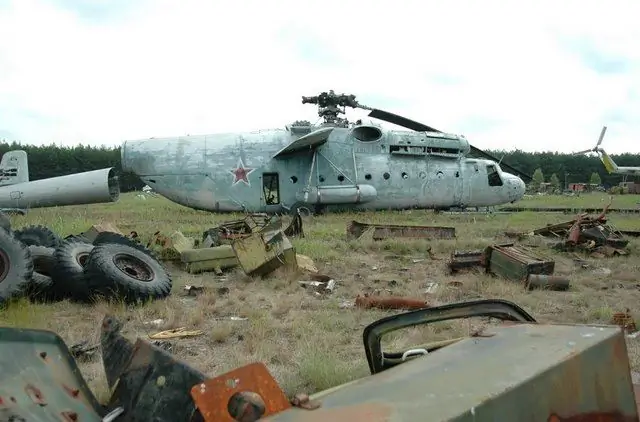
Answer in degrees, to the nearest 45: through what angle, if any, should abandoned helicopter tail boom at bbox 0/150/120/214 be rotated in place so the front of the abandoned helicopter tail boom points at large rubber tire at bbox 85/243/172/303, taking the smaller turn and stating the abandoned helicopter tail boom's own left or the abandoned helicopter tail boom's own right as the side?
approximately 90° to the abandoned helicopter tail boom's own right

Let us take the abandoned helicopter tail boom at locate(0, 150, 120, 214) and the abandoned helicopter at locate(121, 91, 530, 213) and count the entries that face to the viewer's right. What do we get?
2

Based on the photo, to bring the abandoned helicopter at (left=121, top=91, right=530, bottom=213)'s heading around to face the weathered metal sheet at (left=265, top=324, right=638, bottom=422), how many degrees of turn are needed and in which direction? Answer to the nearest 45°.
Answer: approximately 90° to its right

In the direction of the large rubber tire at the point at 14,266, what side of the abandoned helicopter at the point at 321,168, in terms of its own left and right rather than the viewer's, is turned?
right

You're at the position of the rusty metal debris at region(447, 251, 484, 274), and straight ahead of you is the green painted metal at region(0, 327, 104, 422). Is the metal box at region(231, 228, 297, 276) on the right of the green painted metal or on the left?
right

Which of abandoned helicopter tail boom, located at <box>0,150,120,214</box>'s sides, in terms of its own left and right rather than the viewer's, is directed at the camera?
right

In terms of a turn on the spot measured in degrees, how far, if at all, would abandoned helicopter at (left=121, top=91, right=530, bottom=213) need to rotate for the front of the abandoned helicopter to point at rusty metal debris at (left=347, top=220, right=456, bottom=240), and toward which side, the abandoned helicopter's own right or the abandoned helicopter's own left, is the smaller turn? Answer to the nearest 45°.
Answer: approximately 90° to the abandoned helicopter's own right

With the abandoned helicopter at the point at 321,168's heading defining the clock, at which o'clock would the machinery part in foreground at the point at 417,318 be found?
The machinery part in foreground is roughly at 3 o'clock from the abandoned helicopter.

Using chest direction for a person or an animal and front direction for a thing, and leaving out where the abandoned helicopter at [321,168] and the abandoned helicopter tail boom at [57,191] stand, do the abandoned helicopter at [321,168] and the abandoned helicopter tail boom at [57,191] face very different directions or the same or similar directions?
same or similar directions

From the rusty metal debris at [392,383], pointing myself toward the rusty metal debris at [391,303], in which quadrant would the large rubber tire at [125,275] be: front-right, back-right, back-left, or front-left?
front-left

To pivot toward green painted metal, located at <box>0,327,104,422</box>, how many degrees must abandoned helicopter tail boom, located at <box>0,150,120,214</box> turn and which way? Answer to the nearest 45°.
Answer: approximately 90° to its right

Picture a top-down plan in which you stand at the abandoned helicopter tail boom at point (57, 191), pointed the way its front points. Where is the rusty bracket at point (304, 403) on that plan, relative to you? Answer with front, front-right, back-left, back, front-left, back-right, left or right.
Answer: right

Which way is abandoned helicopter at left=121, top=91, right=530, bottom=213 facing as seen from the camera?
to the viewer's right

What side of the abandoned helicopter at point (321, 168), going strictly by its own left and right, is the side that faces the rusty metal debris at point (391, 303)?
right
